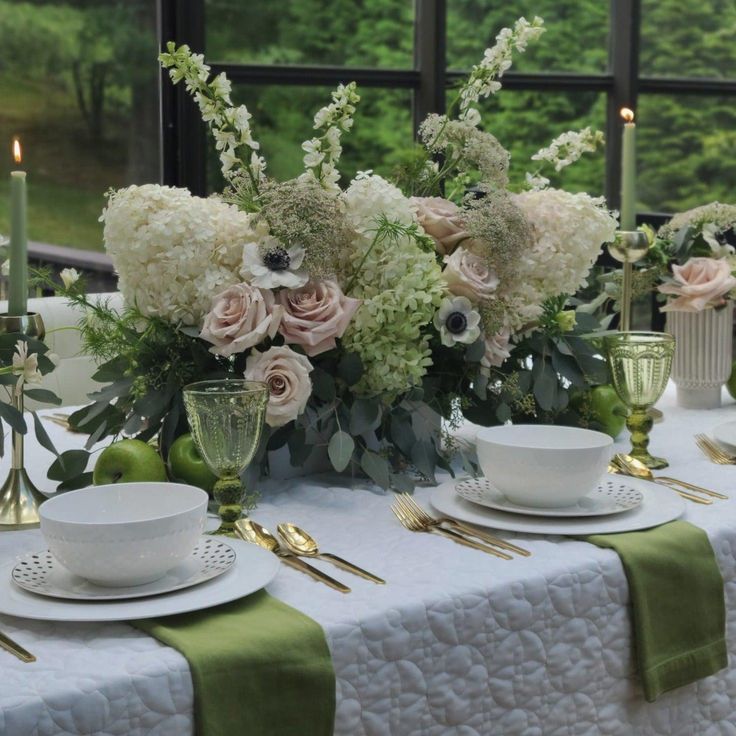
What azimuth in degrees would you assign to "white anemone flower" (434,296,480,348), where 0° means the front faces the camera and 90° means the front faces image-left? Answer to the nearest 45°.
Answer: approximately 0°

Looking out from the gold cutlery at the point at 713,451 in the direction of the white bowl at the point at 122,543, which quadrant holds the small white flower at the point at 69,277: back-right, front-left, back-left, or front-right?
front-right

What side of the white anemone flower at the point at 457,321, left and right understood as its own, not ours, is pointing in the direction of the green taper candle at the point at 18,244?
right

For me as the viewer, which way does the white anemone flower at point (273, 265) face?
facing the viewer

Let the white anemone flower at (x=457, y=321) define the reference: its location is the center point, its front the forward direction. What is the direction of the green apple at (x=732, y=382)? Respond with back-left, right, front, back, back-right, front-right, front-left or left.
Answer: back-left

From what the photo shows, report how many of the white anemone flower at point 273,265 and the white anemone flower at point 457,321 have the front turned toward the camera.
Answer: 2

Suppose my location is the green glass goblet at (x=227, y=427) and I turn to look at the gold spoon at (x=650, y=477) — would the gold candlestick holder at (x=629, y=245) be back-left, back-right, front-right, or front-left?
front-left
